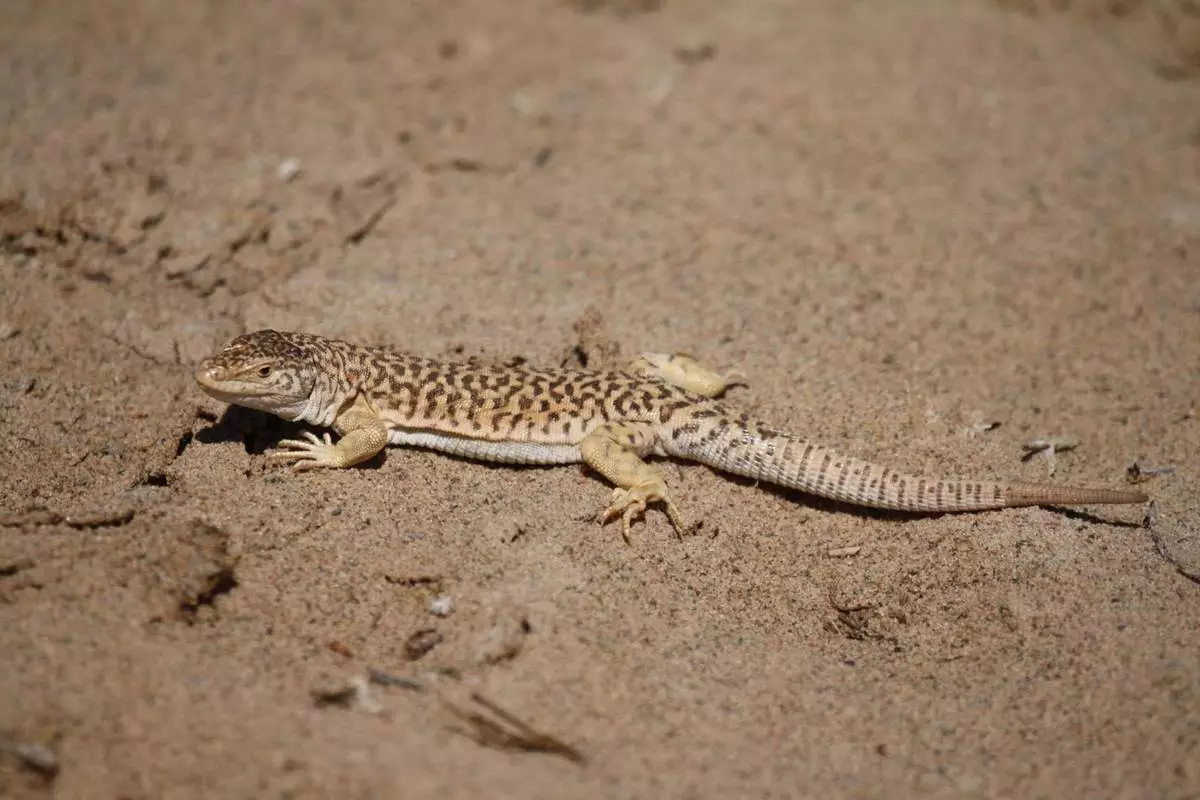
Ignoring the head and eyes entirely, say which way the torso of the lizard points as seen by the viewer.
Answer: to the viewer's left

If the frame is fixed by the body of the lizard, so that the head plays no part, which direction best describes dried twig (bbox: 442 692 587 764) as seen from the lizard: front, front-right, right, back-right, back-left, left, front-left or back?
left

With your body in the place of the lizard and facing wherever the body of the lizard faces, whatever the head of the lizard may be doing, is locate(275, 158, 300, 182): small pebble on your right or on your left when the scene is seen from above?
on your right

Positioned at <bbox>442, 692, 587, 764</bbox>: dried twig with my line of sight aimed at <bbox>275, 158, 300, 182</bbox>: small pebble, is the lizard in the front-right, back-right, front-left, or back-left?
front-right

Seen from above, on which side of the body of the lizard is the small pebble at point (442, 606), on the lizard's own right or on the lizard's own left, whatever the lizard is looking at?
on the lizard's own left
